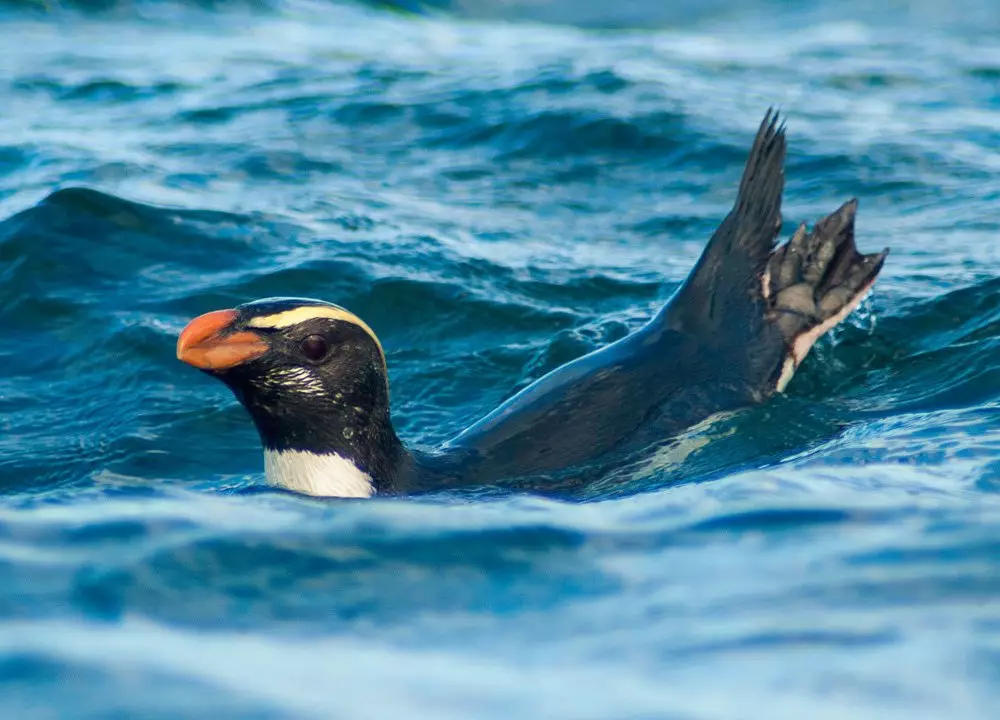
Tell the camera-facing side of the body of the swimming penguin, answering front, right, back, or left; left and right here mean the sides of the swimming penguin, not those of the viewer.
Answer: left
